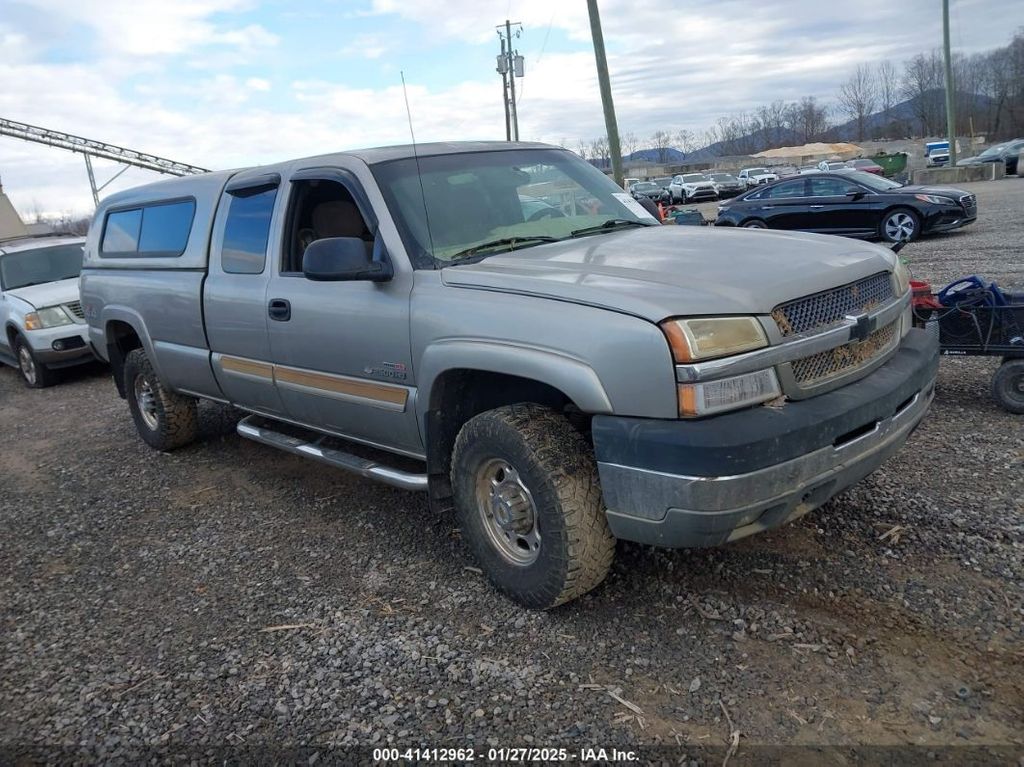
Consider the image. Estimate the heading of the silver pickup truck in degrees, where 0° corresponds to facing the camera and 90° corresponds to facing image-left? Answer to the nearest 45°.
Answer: approximately 315°

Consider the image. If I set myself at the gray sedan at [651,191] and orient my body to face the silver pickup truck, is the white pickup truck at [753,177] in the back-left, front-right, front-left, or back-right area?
back-left

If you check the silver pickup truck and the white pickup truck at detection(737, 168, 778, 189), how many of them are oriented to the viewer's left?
0

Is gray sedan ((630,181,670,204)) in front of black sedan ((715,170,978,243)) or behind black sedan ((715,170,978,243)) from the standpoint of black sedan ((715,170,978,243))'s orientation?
behind

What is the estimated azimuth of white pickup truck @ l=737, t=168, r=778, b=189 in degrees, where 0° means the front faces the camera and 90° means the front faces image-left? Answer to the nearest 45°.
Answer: approximately 315°

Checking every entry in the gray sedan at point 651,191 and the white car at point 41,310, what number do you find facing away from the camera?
0

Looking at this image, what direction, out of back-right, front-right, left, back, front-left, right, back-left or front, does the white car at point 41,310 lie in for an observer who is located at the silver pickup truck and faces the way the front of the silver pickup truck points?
back

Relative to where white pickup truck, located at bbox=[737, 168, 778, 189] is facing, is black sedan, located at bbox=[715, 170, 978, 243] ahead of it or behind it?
ahead
